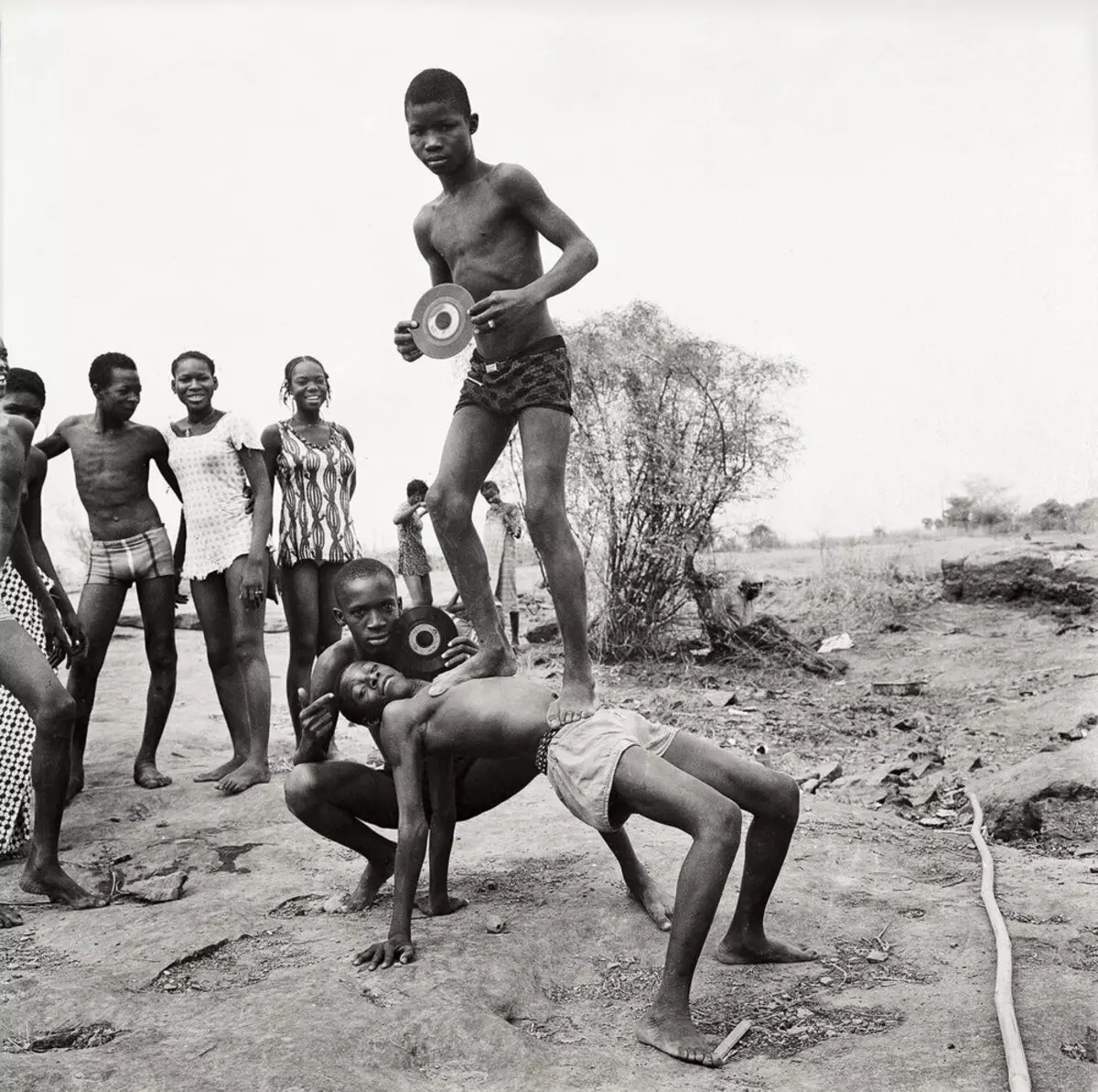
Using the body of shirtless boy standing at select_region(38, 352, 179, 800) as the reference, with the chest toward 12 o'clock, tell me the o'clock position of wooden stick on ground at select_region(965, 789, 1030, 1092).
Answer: The wooden stick on ground is roughly at 11 o'clock from the shirtless boy standing.

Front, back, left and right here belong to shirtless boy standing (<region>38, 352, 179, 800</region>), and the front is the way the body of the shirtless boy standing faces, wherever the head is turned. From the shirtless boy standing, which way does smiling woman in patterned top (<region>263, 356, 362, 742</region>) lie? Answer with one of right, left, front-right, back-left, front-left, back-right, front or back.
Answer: left

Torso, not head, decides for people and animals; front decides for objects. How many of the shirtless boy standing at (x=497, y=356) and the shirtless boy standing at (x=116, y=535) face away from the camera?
0

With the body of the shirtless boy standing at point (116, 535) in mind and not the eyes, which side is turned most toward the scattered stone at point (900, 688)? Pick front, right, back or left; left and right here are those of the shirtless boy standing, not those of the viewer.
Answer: left

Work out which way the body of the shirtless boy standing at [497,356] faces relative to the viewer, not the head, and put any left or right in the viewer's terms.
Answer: facing the viewer and to the left of the viewer

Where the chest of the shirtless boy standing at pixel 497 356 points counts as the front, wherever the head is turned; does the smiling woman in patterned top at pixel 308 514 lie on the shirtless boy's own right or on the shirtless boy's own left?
on the shirtless boy's own right

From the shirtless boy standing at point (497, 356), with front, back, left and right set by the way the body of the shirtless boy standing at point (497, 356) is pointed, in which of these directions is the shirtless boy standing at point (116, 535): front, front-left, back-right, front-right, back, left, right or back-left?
right

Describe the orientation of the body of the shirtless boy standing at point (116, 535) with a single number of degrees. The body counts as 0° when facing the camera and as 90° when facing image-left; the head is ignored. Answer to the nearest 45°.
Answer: approximately 0°

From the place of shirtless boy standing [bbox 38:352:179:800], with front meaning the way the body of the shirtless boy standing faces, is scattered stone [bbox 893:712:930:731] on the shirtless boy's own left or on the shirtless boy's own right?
on the shirtless boy's own left
